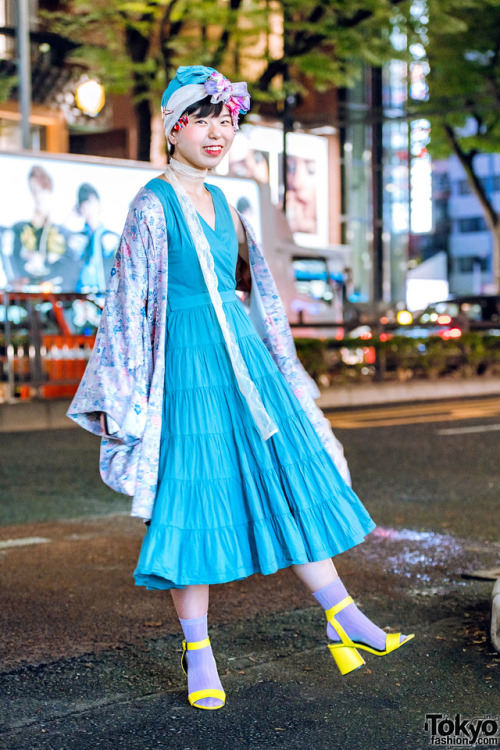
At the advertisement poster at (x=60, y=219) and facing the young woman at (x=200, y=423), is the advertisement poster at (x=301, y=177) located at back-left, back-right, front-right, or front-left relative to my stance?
back-left

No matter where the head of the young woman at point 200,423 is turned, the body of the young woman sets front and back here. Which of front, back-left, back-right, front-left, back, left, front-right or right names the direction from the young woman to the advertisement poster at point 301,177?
back-left

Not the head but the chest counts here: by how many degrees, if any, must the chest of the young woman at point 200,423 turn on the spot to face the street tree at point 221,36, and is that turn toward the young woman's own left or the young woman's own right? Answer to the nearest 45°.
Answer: approximately 135° to the young woman's own left

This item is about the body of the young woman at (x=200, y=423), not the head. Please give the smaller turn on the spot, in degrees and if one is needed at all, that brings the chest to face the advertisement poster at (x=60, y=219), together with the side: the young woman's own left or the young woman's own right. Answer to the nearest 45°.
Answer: approximately 135° to the young woman's own left

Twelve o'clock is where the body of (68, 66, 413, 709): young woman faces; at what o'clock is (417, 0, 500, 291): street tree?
The street tree is roughly at 8 o'clock from the young woman.

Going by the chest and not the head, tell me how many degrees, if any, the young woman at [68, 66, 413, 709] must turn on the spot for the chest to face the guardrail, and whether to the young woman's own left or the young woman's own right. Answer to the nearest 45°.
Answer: approximately 135° to the young woman's own left

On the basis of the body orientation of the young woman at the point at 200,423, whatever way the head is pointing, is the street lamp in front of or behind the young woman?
behind

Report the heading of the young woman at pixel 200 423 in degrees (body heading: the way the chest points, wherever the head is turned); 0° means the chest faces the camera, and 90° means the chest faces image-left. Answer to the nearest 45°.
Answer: approximately 315°
